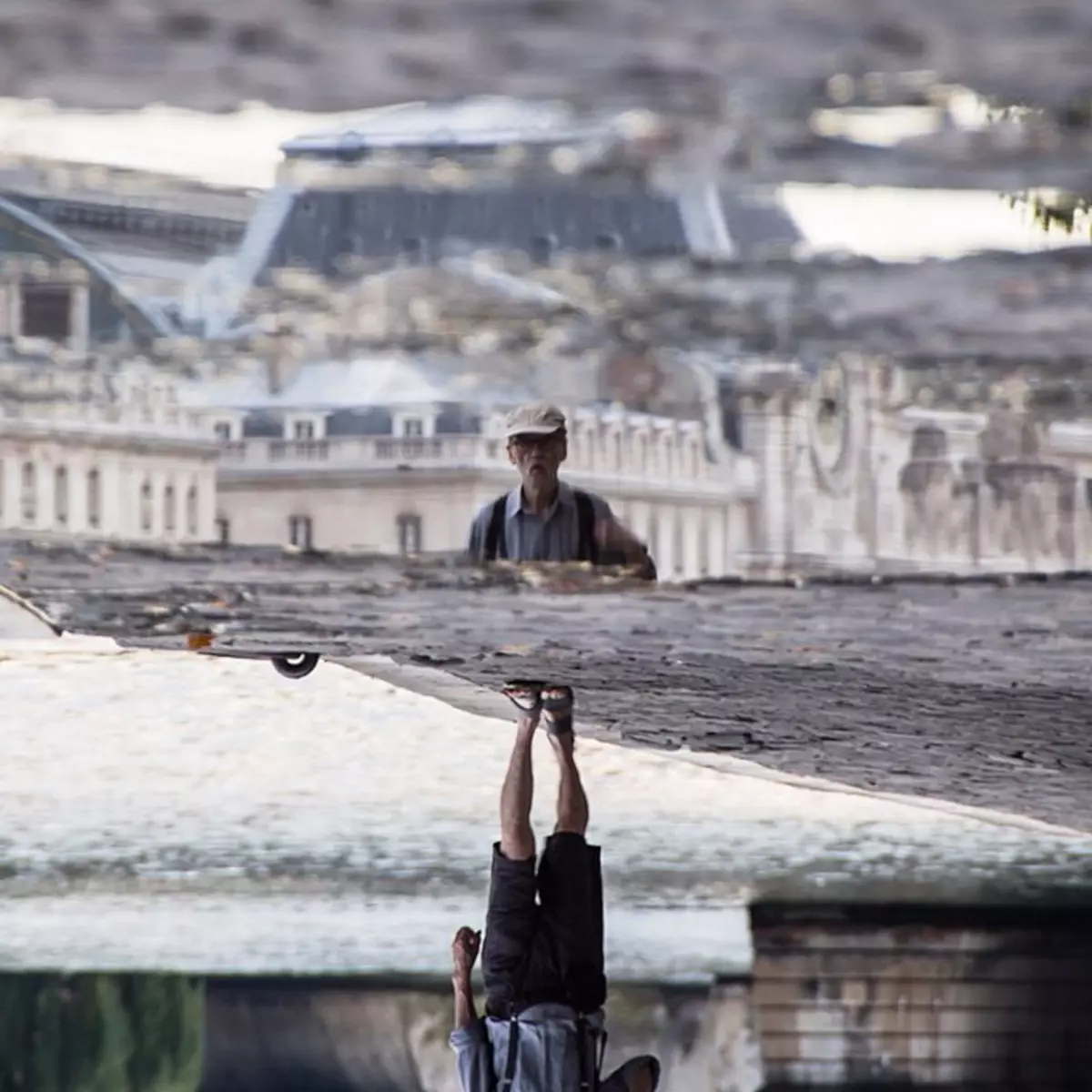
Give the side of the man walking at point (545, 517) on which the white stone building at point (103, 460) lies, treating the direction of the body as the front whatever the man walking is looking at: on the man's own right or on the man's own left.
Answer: on the man's own right
